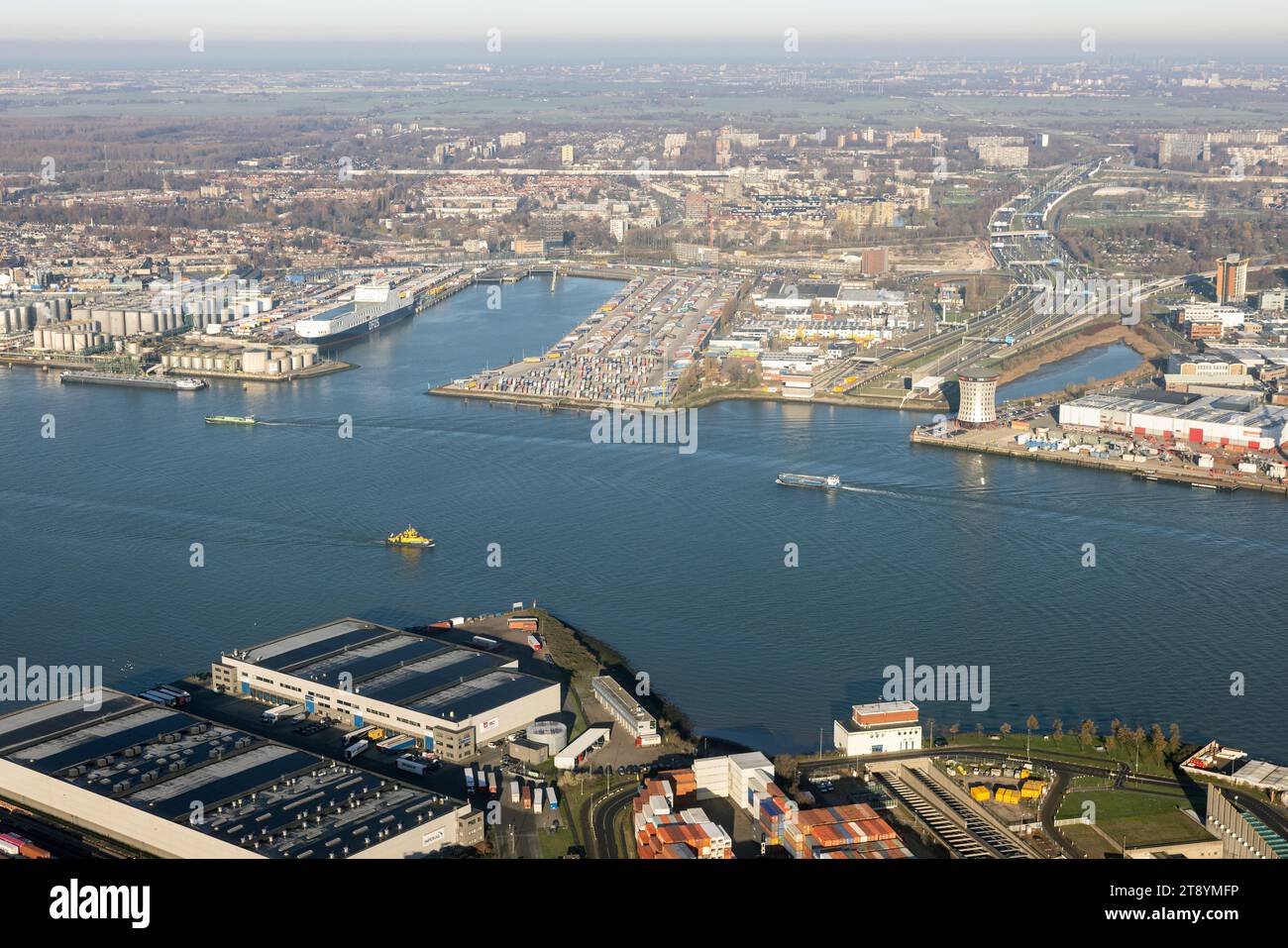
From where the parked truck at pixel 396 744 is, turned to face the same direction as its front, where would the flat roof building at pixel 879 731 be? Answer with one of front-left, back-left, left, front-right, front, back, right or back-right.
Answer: back-left

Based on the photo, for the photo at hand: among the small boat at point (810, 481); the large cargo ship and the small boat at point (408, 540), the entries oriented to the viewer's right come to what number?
1

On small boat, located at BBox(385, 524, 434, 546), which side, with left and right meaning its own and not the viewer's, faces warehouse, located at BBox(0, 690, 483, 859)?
right

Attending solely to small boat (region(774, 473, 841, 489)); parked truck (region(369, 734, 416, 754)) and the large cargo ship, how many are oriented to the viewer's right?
0

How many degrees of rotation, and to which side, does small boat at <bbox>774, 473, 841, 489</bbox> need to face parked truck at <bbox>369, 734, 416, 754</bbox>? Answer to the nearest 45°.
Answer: approximately 90° to its left

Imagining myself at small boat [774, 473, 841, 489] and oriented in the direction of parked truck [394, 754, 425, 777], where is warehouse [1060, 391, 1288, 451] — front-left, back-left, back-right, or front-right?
back-left

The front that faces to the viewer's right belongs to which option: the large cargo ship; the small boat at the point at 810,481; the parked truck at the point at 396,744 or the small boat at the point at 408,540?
the small boat at the point at 408,540

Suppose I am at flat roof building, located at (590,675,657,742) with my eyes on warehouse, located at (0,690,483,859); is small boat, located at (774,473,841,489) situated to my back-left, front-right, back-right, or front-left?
back-right

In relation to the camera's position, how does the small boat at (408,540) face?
facing to the right of the viewer

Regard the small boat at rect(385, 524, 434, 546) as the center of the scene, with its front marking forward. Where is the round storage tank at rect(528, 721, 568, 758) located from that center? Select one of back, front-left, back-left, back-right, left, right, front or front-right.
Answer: right

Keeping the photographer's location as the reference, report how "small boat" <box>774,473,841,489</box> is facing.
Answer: facing to the left of the viewer

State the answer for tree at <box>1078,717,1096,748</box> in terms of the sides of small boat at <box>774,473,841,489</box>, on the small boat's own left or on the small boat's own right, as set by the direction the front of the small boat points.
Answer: on the small boat's own left

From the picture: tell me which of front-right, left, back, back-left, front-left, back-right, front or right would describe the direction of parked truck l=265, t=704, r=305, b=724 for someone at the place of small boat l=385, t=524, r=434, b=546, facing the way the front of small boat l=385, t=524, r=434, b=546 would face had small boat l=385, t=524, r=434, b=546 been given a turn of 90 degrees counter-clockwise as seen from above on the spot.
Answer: back

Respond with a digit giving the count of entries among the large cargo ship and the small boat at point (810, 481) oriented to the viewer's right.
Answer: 0

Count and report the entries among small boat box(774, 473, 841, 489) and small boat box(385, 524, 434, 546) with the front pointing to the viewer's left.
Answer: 1

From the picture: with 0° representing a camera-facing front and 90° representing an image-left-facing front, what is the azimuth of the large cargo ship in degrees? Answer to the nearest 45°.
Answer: approximately 45°

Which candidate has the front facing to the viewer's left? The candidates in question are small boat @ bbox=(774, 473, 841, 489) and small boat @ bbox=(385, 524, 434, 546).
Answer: small boat @ bbox=(774, 473, 841, 489)
